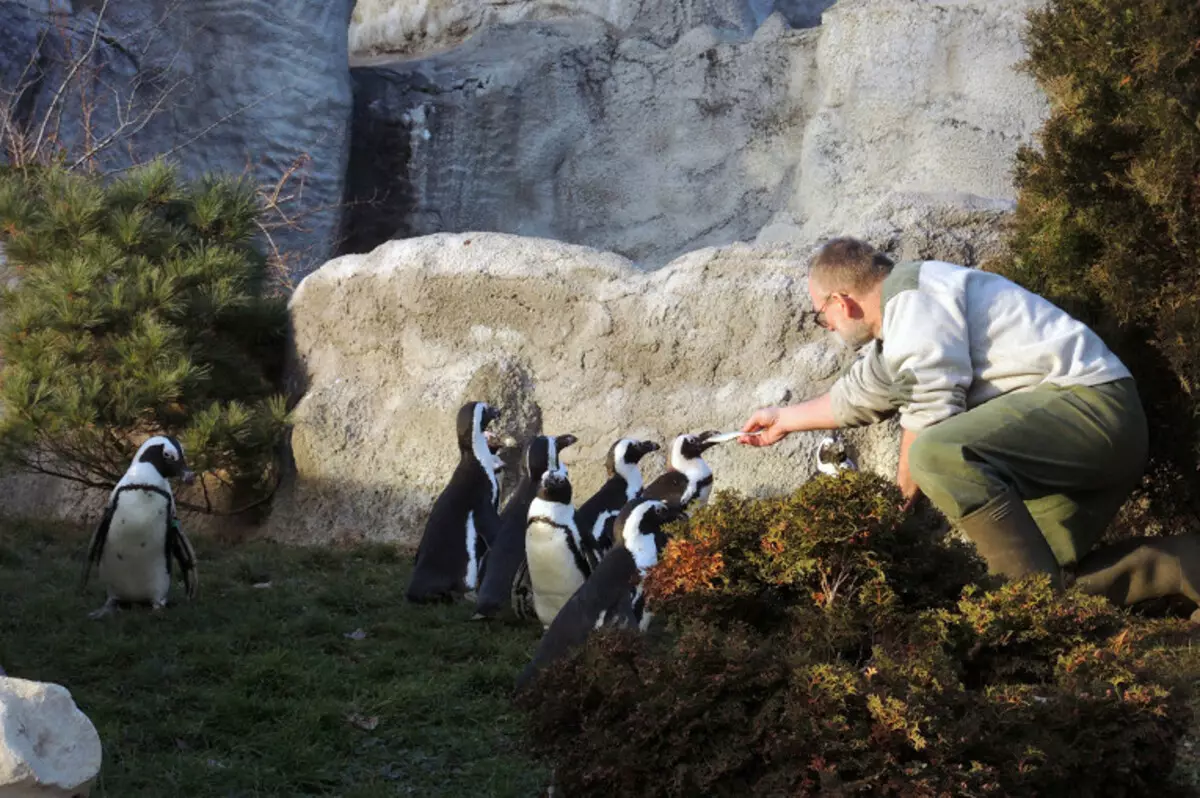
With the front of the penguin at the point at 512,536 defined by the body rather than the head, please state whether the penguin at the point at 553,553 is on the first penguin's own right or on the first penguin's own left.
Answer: on the first penguin's own right

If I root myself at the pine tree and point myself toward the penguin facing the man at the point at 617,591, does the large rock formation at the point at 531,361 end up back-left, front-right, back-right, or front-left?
front-left

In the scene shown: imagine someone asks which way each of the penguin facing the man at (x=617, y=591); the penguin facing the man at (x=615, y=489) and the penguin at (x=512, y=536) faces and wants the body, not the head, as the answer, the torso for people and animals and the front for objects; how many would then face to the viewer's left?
0

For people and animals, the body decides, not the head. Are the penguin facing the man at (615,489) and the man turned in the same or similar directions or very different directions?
very different directions

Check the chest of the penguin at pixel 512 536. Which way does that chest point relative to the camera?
to the viewer's right

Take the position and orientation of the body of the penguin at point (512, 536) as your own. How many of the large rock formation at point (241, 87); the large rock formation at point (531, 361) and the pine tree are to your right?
0

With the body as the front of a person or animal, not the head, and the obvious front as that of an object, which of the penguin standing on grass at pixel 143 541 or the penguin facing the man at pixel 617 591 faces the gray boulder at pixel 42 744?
the penguin standing on grass

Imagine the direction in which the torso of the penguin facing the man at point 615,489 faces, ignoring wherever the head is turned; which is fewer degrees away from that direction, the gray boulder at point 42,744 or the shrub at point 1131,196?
the shrub

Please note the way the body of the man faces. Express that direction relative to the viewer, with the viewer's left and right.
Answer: facing to the left of the viewer

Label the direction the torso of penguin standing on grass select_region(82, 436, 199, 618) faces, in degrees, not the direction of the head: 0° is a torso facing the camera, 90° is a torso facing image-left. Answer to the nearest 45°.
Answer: approximately 0°

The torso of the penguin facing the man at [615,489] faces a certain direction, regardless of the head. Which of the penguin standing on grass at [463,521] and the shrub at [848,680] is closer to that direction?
the shrub

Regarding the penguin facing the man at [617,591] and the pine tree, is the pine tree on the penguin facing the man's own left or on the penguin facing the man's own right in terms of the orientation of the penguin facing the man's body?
on the penguin facing the man's own left

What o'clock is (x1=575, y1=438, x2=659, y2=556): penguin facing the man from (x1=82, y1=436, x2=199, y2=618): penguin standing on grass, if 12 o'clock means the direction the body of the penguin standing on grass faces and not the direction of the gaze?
The penguin facing the man is roughly at 9 o'clock from the penguin standing on grass.

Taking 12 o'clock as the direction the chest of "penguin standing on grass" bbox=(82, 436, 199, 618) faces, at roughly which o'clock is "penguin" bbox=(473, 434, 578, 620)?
The penguin is roughly at 9 o'clock from the penguin standing on grass.

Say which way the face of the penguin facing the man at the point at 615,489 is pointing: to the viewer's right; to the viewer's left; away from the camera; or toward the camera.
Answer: to the viewer's right

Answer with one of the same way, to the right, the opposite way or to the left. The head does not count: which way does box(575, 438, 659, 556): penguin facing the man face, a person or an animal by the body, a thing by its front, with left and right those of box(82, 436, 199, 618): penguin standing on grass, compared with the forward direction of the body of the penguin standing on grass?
to the left

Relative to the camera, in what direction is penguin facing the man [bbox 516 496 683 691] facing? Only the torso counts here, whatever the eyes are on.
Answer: to the viewer's right

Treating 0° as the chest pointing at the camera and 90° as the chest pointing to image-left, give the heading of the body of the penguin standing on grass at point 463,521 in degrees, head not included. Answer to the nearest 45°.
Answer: approximately 225°

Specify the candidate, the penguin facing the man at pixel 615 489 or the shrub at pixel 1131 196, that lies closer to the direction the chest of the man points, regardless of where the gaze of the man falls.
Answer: the penguin facing the man
